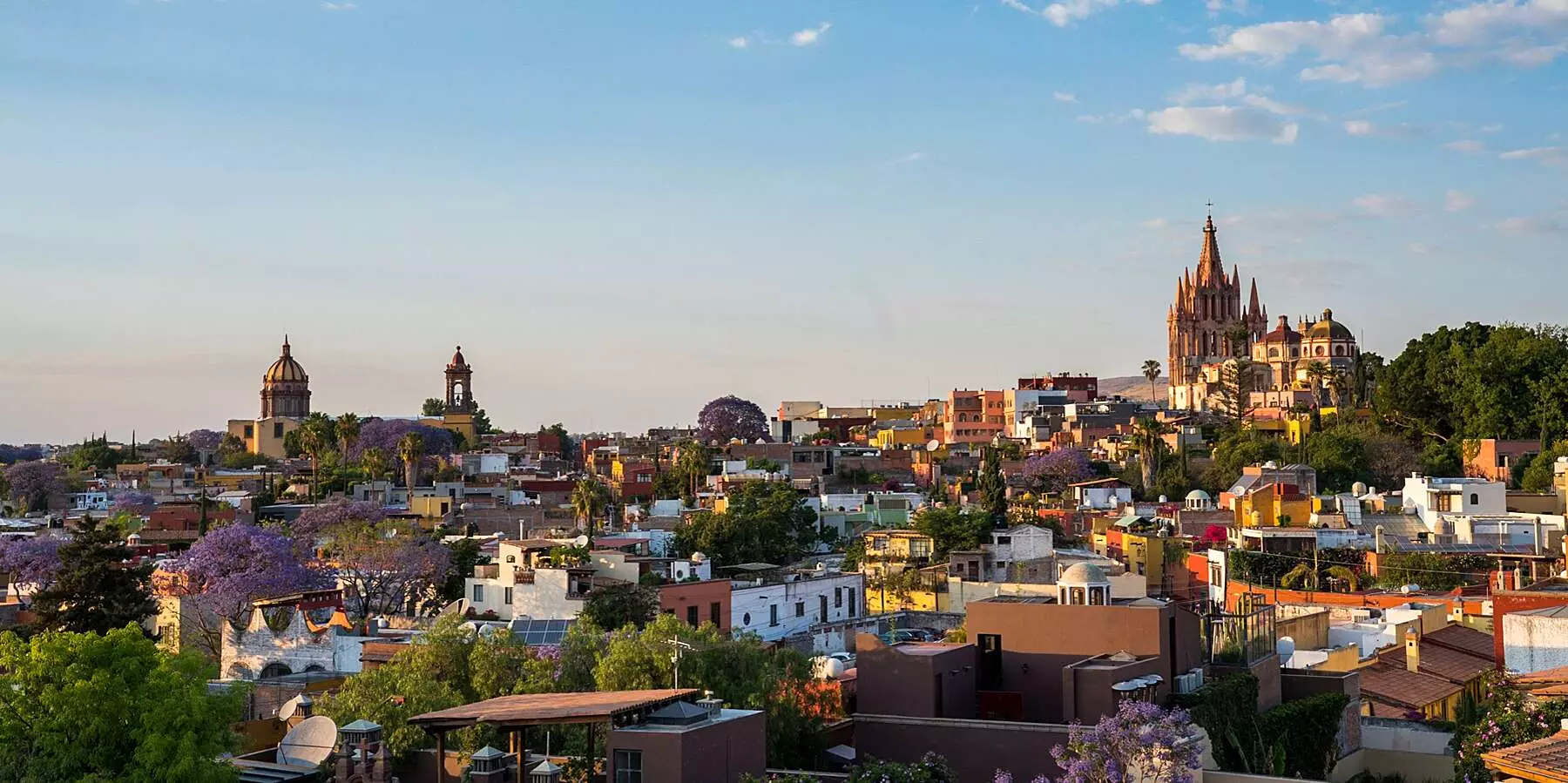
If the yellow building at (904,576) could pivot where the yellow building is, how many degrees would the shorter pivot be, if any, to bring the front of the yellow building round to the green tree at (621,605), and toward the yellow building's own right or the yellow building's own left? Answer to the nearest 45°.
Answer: approximately 45° to the yellow building's own right

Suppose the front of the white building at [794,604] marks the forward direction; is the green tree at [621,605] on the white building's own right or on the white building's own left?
on the white building's own right

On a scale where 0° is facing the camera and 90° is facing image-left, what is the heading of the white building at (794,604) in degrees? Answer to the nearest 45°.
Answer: approximately 315°

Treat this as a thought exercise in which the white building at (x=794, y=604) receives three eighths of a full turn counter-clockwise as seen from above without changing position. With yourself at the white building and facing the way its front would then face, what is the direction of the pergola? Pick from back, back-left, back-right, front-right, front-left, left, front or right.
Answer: back

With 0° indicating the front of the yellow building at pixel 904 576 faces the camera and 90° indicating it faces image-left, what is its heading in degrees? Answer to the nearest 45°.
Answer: approximately 0°

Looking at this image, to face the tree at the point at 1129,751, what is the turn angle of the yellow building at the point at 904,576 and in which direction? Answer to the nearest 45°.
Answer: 0° — it already faces it

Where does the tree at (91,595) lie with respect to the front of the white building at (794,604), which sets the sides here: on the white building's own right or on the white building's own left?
on the white building's own right

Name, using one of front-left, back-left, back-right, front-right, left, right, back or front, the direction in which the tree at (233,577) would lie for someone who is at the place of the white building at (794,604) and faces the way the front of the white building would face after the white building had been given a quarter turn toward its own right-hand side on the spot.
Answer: front-right

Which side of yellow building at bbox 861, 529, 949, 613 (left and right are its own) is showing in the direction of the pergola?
front

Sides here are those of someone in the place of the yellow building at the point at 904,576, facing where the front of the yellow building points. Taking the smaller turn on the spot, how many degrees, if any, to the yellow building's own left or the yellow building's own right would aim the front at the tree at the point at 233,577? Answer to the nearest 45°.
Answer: approximately 90° to the yellow building's own right

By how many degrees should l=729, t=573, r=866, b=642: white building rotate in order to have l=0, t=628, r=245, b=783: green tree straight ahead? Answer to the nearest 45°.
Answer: approximately 90° to its right
